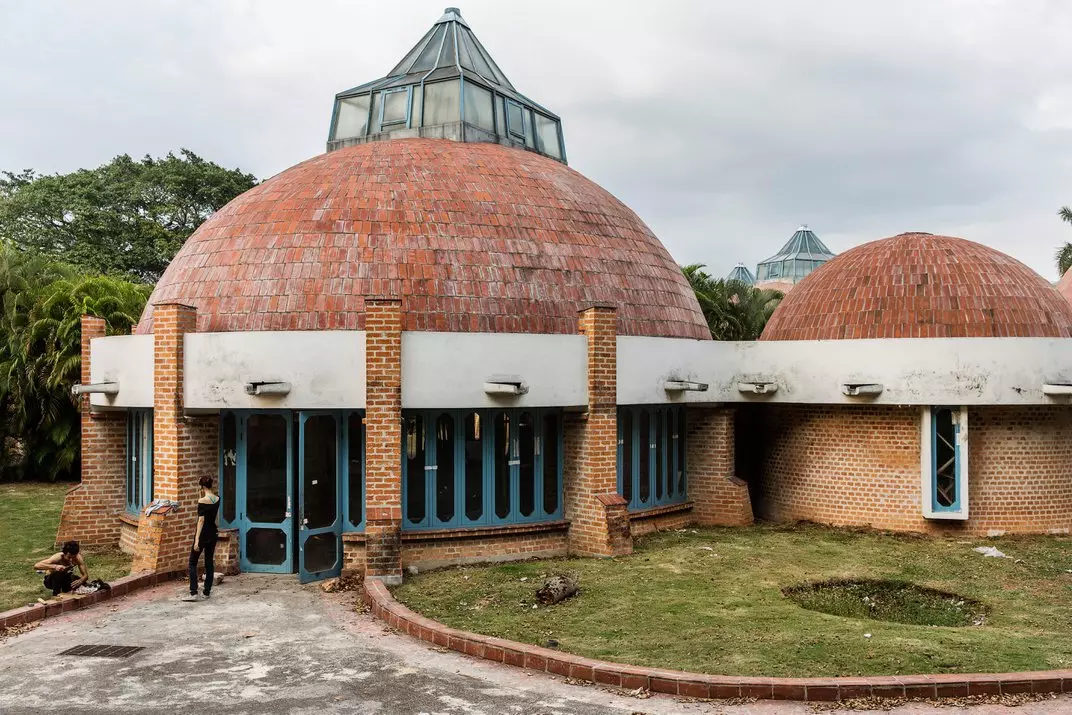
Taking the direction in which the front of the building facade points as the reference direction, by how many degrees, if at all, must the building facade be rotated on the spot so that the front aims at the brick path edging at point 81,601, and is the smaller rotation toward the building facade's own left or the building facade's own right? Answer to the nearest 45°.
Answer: approximately 45° to the building facade's own right

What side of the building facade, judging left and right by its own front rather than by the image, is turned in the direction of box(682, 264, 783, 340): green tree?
back

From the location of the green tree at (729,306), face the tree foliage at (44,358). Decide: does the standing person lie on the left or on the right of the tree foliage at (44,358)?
left

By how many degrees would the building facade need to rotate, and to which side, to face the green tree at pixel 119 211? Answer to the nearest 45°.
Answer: approximately 135° to its right

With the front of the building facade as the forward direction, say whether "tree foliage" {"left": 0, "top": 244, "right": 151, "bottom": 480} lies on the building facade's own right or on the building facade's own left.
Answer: on the building facade's own right

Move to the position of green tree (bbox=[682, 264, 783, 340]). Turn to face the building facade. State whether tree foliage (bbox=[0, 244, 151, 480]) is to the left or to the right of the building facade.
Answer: right

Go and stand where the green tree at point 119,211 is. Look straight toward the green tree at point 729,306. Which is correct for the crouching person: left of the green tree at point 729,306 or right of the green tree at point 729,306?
right

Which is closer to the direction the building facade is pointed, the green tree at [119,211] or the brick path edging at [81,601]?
the brick path edging

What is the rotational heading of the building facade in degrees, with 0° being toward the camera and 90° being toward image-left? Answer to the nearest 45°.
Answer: approximately 0°

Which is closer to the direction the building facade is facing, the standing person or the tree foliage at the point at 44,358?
the standing person

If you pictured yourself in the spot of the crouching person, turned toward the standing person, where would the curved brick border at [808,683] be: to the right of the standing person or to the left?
right
